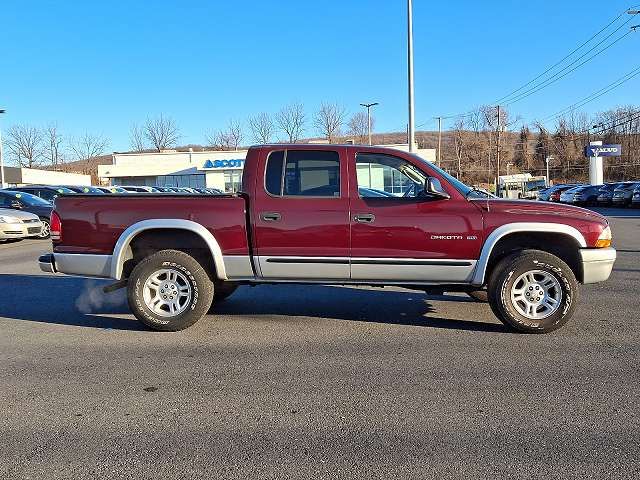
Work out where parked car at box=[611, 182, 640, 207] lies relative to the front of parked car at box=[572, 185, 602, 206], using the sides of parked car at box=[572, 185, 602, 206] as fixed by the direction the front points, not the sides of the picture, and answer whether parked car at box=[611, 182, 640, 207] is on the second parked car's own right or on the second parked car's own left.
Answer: on the second parked car's own left

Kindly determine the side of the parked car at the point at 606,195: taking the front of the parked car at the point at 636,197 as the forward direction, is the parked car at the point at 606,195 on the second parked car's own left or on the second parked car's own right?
on the second parked car's own right

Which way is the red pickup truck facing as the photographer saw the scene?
facing to the right of the viewer

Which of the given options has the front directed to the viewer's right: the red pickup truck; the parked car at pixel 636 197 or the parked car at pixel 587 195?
the red pickup truck

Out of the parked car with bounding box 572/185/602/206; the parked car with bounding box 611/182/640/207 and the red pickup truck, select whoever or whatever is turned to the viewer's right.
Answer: the red pickup truck

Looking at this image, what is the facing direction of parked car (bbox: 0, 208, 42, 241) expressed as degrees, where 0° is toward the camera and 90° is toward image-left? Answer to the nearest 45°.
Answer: approximately 315°

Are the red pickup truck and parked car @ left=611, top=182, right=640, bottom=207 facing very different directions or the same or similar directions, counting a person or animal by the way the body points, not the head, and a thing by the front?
very different directions

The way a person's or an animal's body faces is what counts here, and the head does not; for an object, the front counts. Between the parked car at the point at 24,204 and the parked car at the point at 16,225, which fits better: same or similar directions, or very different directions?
same or similar directions

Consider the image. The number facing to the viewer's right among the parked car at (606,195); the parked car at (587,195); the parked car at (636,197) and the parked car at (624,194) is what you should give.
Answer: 0

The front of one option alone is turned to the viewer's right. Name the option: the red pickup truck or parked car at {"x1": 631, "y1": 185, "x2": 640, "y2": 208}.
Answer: the red pickup truck

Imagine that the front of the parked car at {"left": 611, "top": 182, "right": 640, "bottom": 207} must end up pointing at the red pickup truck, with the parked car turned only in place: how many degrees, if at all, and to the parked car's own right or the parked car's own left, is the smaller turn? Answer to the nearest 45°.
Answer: approximately 45° to the parked car's own left

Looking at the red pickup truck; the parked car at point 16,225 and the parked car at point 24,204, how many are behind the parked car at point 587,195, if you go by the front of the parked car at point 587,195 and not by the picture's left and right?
0

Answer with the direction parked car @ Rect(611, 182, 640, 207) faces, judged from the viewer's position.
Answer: facing the viewer and to the left of the viewer
